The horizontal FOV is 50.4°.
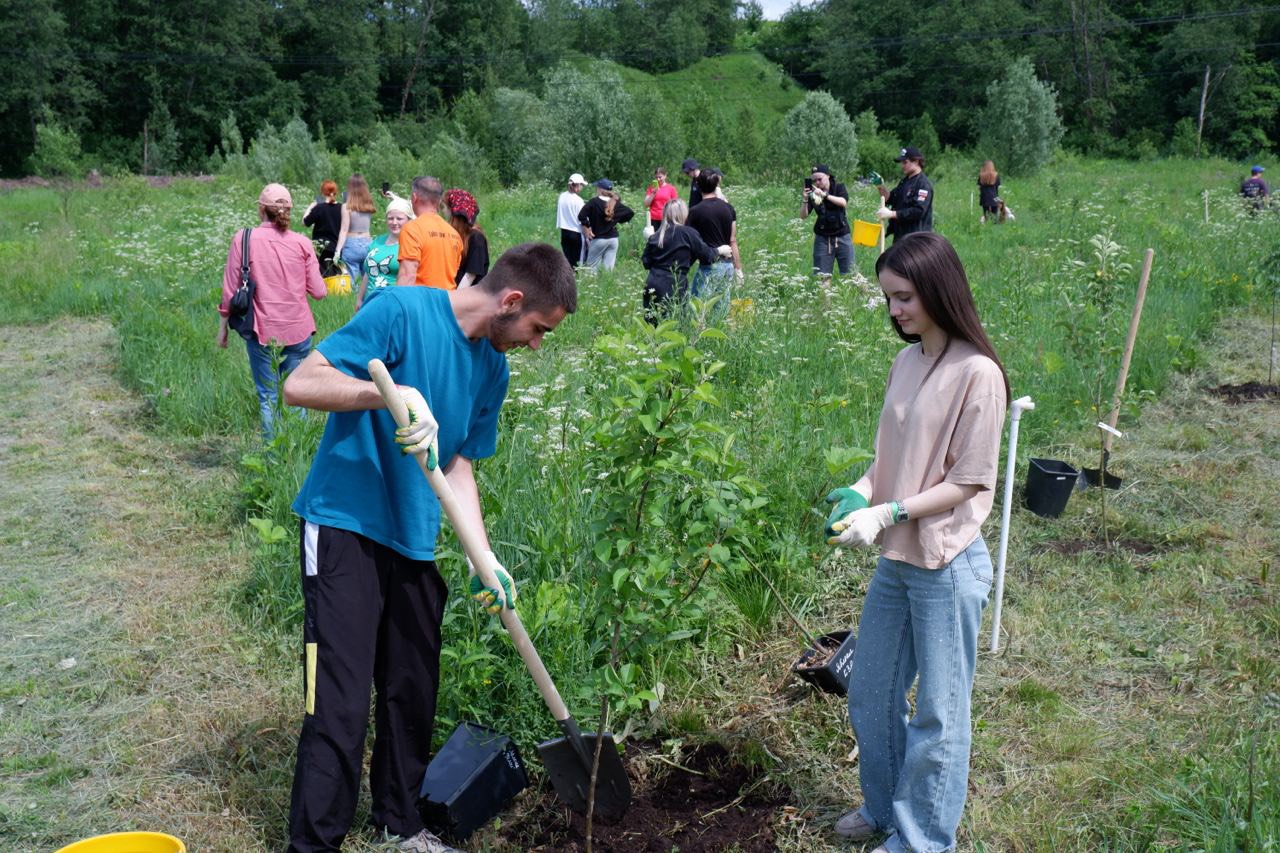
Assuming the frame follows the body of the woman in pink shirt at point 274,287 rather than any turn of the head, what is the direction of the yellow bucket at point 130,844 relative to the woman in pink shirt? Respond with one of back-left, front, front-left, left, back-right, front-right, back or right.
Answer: back

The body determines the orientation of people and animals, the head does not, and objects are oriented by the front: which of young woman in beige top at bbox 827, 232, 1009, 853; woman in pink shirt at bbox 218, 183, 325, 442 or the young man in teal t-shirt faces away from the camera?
the woman in pink shirt

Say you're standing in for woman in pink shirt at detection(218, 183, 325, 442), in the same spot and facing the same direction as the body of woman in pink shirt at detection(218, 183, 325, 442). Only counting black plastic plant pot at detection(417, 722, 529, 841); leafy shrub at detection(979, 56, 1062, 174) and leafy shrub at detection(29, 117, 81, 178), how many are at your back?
1

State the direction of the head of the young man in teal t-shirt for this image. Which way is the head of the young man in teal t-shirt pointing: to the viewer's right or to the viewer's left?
to the viewer's right

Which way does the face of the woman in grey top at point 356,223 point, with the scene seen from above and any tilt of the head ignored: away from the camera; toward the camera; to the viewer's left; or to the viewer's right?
away from the camera

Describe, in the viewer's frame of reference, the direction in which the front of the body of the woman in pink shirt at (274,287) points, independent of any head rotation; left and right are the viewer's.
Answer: facing away from the viewer

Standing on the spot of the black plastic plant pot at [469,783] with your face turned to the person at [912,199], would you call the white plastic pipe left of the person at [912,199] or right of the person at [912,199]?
right

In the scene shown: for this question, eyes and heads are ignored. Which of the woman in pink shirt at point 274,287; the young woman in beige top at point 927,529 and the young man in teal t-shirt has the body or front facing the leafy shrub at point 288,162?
the woman in pink shirt

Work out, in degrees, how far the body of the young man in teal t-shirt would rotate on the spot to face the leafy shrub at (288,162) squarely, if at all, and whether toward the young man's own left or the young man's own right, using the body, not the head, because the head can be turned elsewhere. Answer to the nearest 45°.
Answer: approximately 135° to the young man's own left

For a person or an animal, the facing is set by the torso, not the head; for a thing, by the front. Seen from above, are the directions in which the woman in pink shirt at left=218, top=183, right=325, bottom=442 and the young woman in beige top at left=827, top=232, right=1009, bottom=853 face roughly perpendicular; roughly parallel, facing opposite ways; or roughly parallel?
roughly perpendicular

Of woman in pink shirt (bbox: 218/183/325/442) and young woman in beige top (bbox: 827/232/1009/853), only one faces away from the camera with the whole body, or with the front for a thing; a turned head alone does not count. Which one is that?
the woman in pink shirt

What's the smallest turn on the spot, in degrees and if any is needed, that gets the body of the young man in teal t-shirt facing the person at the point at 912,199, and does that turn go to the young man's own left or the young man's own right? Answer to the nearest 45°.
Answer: approximately 90° to the young man's own left
